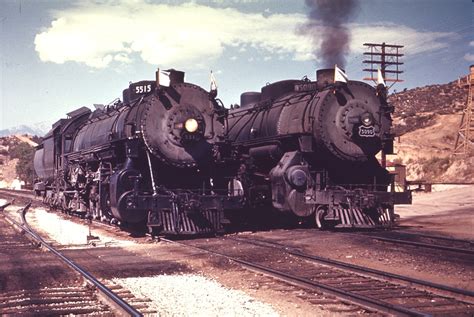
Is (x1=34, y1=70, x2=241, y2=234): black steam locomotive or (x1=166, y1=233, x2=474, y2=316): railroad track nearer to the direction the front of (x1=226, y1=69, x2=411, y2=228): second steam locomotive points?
the railroad track

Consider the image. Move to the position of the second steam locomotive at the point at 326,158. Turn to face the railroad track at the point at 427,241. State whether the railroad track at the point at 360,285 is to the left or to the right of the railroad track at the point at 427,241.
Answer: right

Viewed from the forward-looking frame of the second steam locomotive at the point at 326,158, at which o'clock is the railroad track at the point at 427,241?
The railroad track is roughly at 12 o'clock from the second steam locomotive.

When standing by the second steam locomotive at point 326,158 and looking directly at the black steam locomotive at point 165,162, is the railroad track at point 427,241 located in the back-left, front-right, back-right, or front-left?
back-left

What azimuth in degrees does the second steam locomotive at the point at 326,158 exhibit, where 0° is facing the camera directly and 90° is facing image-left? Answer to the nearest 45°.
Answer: approximately 315°

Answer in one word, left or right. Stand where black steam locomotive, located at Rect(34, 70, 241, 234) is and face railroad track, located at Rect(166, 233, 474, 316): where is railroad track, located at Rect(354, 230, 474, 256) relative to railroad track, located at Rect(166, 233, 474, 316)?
left

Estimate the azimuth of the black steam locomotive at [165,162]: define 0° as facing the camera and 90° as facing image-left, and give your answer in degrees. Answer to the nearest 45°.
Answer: approximately 315°

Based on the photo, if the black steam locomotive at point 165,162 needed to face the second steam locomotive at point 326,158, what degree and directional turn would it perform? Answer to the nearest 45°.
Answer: approximately 45° to its left
